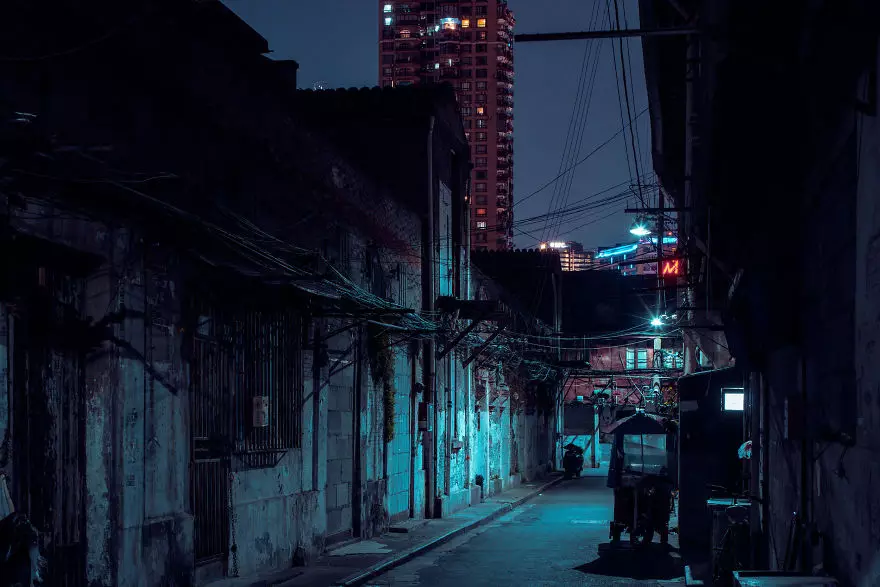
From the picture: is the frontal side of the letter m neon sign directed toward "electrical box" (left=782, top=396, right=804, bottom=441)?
yes

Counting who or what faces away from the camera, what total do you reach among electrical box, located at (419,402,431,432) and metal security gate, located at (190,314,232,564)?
0

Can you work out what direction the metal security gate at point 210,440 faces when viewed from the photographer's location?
facing the viewer and to the right of the viewer

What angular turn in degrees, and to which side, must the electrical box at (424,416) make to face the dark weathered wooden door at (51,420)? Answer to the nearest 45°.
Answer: approximately 45° to its right

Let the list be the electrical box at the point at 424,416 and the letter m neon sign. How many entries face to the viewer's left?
0

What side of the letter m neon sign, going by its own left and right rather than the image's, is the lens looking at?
front

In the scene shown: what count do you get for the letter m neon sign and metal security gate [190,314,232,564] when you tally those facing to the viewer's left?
0

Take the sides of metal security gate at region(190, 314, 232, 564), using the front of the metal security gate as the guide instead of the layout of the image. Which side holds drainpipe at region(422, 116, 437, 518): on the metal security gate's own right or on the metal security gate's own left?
on the metal security gate's own left

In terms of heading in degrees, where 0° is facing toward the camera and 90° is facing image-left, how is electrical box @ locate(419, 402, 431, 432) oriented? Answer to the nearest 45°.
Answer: approximately 315°
